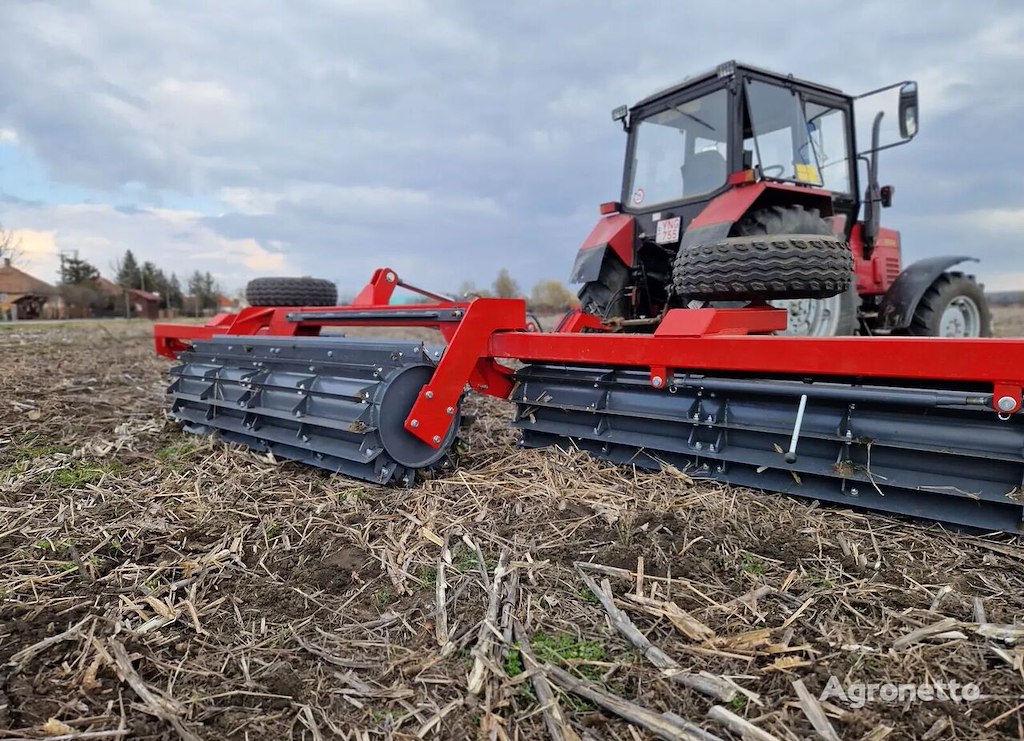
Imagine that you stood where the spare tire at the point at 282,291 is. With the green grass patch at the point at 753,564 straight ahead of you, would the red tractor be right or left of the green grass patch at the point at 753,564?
left

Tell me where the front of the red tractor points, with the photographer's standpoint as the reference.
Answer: facing away from the viewer and to the right of the viewer

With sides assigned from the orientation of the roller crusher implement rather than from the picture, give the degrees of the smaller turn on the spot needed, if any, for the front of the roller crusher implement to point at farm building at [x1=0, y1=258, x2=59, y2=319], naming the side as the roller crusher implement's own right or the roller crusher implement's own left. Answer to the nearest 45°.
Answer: approximately 90° to the roller crusher implement's own left

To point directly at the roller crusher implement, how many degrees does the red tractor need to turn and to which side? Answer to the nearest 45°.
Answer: approximately 135° to its right

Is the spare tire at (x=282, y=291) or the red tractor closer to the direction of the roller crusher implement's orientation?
the red tractor

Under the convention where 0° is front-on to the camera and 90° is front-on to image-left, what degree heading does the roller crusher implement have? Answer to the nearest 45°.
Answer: approximately 225°

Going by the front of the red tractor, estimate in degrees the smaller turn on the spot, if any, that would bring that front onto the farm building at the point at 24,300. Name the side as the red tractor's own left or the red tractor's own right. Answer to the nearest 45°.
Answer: approximately 90° to the red tractor's own left

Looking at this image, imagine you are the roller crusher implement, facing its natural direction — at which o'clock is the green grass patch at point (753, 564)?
The green grass patch is roughly at 4 o'clock from the roller crusher implement.

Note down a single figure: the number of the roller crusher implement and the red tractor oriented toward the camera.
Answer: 0
